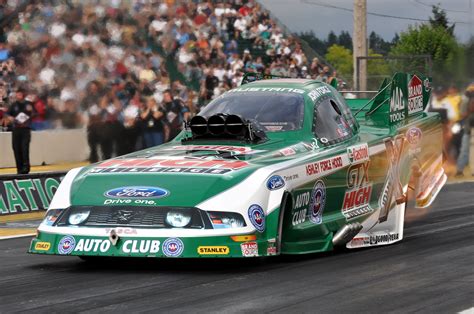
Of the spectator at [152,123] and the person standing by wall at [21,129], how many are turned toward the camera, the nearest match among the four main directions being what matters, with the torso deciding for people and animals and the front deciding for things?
2

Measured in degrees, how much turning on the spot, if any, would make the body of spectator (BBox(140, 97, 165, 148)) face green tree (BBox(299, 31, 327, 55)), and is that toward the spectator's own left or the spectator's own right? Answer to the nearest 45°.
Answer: approximately 135° to the spectator's own left

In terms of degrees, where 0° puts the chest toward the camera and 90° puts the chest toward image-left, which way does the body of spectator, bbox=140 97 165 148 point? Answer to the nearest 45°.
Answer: approximately 0°

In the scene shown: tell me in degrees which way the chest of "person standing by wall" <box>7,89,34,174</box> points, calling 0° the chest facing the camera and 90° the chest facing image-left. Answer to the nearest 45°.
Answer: approximately 0°

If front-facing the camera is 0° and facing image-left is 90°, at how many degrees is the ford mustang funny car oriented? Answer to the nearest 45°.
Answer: approximately 45°
